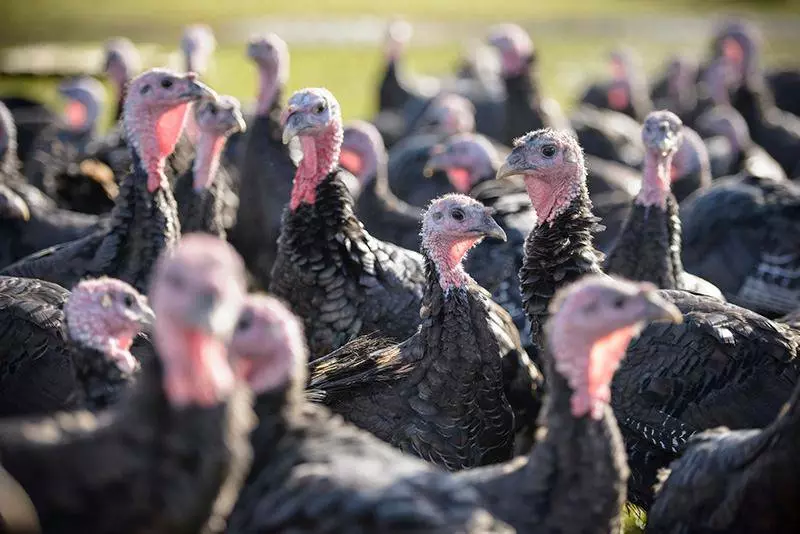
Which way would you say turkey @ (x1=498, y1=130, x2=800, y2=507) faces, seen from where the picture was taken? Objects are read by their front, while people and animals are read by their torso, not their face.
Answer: facing to the left of the viewer

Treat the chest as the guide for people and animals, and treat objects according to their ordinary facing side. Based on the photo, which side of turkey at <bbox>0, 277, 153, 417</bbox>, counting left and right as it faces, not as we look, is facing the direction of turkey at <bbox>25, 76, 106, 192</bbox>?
left

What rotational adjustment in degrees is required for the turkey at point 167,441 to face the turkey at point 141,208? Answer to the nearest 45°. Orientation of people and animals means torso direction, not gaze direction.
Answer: approximately 135° to its left

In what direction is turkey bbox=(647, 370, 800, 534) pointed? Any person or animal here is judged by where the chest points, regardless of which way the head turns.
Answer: to the viewer's right

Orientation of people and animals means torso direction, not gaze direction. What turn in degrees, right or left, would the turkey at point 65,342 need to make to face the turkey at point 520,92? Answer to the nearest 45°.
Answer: approximately 45° to its left

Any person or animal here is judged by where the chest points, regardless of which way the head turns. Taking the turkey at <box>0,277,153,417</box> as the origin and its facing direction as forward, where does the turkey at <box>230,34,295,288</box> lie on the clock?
the turkey at <box>230,34,295,288</box> is roughly at 10 o'clock from the turkey at <box>0,277,153,417</box>.

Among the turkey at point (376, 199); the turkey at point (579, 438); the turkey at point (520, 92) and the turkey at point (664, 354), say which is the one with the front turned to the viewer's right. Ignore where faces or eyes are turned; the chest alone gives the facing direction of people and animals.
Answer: the turkey at point (579, 438)
